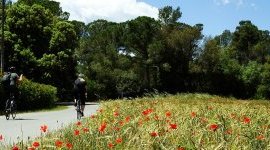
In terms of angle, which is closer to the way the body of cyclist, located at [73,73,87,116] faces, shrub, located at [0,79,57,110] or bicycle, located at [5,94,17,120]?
the shrub

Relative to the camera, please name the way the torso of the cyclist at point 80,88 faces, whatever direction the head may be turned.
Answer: away from the camera

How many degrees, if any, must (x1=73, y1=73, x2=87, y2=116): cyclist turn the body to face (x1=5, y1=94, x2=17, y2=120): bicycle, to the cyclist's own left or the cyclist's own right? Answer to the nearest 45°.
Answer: approximately 90° to the cyclist's own left

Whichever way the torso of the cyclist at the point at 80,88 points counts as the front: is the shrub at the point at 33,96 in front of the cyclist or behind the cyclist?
in front
